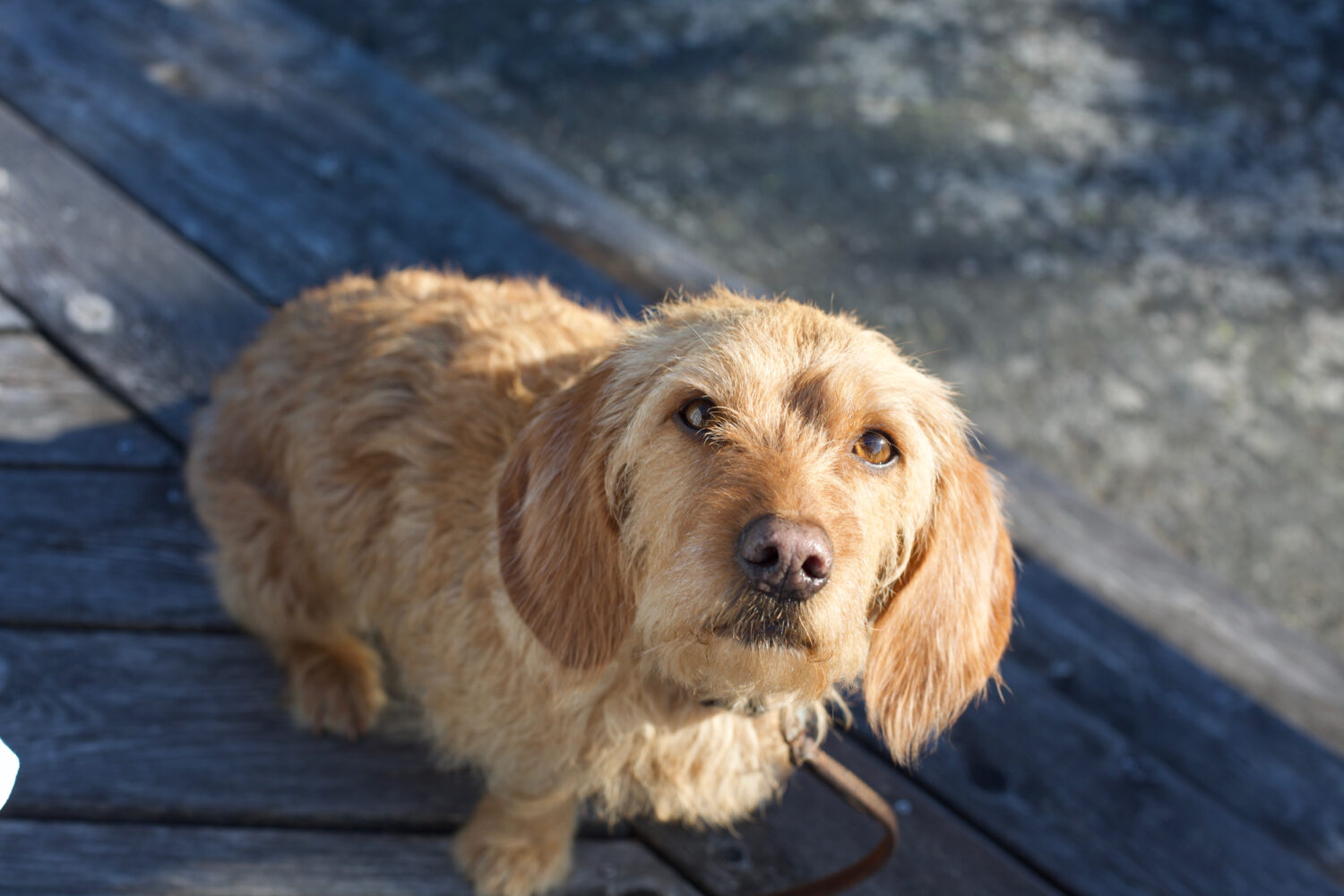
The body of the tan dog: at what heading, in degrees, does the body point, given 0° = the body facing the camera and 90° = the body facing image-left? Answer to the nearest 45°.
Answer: approximately 315°
